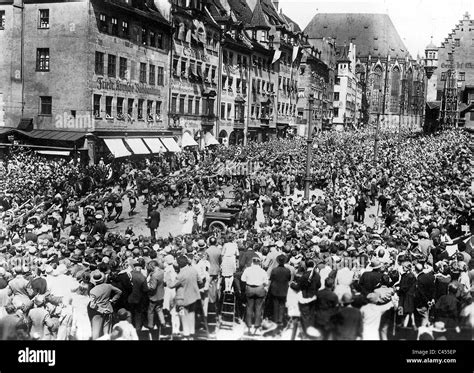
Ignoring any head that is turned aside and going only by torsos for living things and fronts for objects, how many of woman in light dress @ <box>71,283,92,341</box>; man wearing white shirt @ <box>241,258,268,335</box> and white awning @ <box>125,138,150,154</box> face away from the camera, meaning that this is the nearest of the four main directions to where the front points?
2

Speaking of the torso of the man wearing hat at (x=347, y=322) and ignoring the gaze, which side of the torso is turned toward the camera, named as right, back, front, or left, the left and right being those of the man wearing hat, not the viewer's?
back

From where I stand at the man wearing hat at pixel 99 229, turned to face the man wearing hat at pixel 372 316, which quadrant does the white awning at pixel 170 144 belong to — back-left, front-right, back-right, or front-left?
back-left

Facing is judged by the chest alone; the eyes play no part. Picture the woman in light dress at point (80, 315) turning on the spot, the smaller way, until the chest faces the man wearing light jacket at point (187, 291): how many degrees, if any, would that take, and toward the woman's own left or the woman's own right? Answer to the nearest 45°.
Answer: approximately 90° to the woman's own right

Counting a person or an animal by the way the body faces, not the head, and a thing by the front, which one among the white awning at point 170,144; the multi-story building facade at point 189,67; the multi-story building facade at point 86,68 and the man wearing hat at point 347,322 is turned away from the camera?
the man wearing hat

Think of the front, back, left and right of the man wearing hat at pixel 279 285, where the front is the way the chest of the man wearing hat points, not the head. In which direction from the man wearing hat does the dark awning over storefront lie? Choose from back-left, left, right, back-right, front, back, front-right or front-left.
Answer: front-left

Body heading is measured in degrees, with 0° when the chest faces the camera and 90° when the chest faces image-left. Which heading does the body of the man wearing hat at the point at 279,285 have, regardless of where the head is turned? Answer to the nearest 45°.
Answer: approximately 180°

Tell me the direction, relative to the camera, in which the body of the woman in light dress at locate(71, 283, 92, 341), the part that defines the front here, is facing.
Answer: away from the camera

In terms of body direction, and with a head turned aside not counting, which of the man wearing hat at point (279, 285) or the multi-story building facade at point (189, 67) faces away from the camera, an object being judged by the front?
the man wearing hat

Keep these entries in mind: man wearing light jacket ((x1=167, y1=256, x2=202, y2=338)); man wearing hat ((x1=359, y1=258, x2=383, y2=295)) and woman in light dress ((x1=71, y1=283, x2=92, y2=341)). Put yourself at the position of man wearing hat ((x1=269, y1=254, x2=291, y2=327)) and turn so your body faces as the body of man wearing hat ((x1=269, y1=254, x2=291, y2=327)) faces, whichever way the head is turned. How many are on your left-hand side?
2

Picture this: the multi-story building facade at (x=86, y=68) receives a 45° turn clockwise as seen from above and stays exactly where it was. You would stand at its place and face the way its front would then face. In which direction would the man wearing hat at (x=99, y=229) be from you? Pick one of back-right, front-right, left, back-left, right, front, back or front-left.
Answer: front

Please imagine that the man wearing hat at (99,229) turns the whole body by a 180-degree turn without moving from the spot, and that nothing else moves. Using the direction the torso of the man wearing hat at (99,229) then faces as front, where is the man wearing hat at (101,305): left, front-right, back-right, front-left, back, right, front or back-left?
front

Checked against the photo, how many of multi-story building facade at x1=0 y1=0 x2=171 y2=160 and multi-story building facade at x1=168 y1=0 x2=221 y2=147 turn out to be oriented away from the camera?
0
